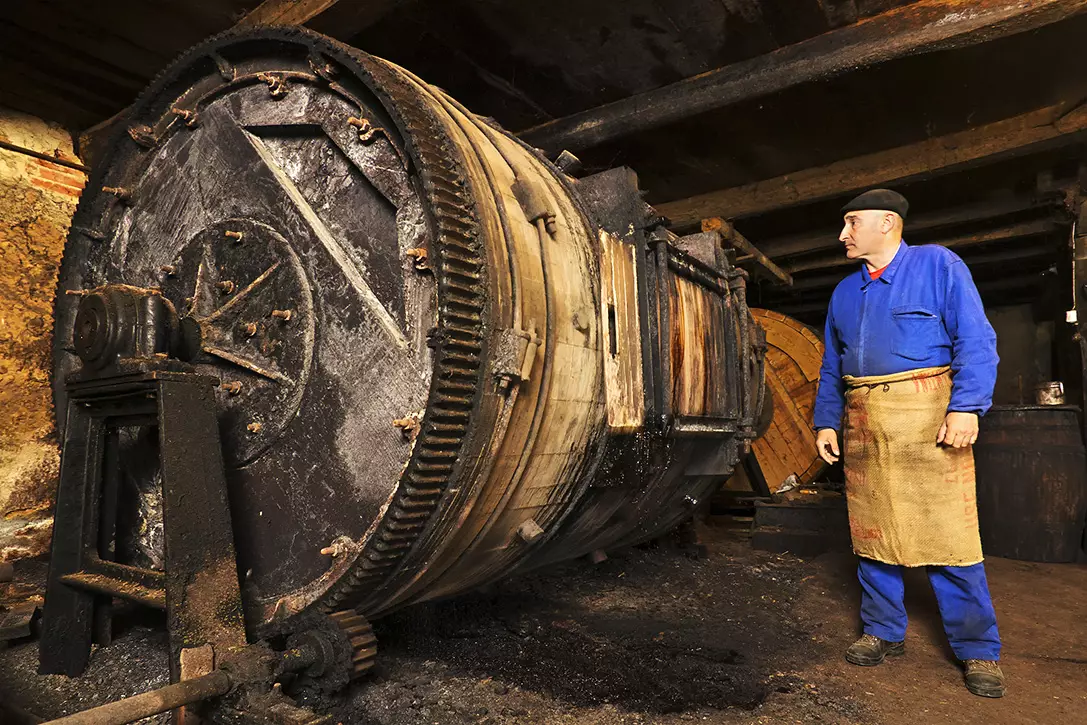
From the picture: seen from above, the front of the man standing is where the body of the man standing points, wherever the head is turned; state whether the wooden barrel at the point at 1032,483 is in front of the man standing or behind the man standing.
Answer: behind

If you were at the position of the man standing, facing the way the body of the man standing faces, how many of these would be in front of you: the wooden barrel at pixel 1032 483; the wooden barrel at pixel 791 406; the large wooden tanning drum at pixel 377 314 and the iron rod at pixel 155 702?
2

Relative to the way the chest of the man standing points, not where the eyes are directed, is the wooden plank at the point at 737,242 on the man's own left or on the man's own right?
on the man's own right

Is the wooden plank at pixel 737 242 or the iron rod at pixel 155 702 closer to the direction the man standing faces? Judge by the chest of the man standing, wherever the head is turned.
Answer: the iron rod

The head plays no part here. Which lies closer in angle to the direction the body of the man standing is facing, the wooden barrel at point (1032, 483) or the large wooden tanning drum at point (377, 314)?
the large wooden tanning drum

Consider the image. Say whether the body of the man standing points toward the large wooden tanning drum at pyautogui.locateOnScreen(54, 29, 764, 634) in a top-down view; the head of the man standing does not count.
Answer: no

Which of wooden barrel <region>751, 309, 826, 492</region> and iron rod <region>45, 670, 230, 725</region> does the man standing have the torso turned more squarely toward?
the iron rod

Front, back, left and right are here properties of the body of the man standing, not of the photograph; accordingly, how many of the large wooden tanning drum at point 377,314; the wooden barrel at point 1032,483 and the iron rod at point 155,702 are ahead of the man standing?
2

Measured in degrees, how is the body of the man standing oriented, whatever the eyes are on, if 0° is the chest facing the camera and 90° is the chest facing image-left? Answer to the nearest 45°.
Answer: approximately 45°

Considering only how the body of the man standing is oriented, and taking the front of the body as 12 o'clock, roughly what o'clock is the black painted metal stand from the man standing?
The black painted metal stand is roughly at 12 o'clock from the man standing.

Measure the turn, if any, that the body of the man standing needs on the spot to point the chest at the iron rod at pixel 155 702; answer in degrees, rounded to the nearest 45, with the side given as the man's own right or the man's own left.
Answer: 0° — they already face it
